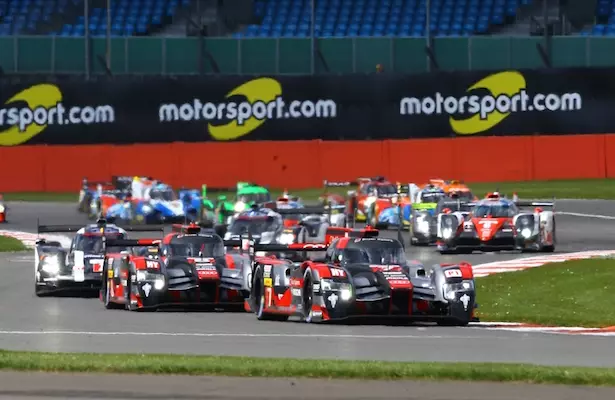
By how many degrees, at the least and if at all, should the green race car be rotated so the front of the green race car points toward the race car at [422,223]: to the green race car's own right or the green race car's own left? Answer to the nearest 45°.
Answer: approximately 90° to the green race car's own left

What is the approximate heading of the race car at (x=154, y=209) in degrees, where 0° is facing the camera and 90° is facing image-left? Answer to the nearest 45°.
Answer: approximately 315°

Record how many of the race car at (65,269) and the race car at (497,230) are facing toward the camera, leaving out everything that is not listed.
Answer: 2

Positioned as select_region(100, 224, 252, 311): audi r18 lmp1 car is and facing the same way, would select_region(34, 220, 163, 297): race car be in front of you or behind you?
behind

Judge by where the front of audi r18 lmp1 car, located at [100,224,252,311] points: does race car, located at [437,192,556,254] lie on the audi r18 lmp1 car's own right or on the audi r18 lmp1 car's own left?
on the audi r18 lmp1 car's own left

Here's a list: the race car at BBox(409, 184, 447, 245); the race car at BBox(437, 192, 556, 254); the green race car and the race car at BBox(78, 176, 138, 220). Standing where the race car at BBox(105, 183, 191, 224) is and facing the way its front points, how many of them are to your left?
3

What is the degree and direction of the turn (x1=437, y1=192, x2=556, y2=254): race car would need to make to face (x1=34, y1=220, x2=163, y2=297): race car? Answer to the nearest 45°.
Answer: approximately 45° to its right
